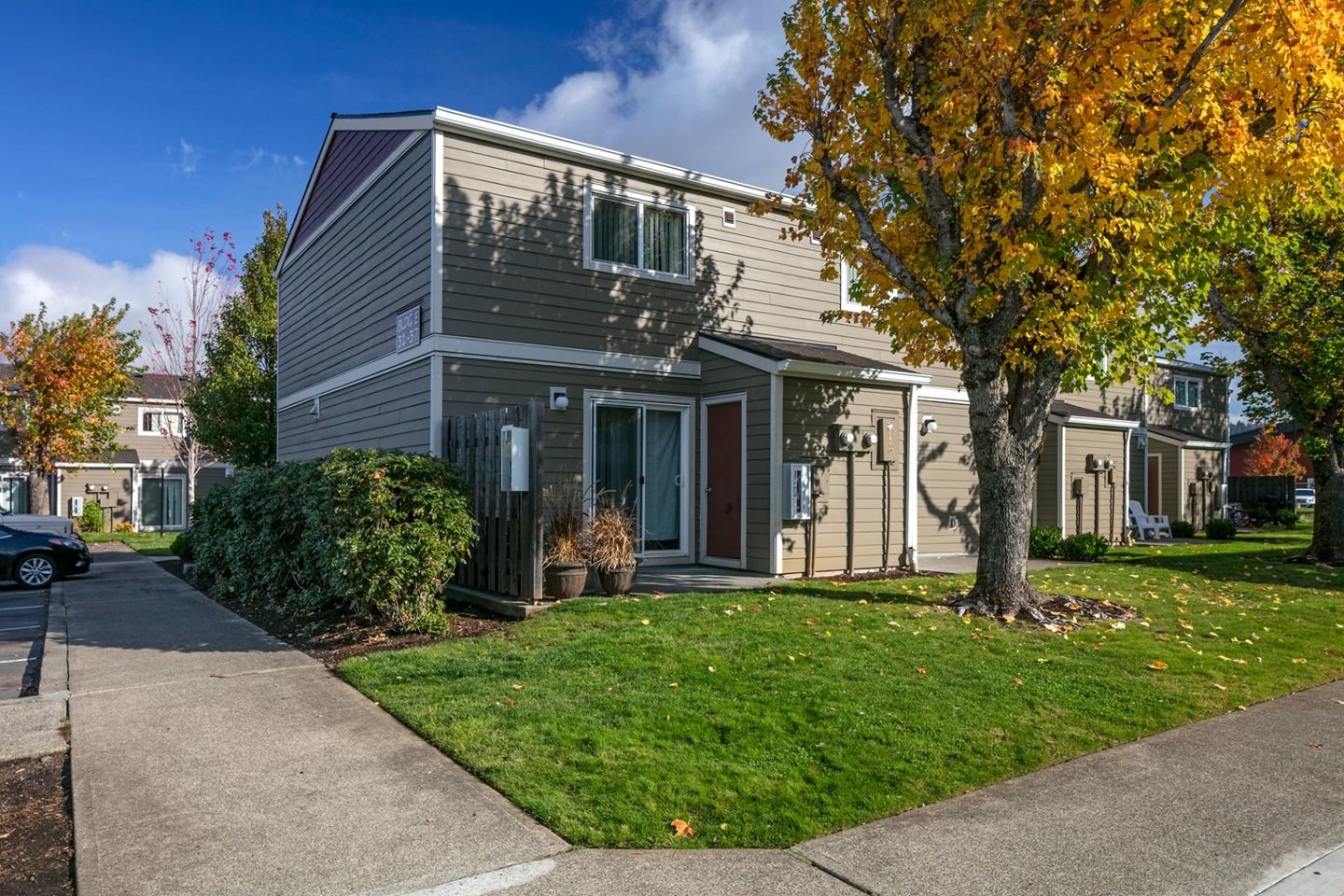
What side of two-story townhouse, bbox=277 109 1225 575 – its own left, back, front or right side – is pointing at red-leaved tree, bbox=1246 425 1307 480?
left

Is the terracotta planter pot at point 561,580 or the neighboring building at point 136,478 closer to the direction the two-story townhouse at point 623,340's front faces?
the terracotta planter pot

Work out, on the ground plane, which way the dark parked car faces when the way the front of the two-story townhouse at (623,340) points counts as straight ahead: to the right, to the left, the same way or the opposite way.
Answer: to the left

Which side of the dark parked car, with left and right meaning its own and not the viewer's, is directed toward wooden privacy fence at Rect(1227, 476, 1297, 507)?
front

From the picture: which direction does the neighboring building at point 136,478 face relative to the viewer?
toward the camera

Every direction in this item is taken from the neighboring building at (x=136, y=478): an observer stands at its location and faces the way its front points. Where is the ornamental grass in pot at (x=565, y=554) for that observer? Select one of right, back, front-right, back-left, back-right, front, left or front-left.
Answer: front

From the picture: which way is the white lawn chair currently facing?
to the viewer's right

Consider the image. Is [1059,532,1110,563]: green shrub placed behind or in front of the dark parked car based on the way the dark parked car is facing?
in front

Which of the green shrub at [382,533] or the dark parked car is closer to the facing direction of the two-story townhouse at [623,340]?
the green shrub

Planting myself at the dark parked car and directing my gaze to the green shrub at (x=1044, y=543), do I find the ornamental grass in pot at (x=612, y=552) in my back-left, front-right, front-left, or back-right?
front-right

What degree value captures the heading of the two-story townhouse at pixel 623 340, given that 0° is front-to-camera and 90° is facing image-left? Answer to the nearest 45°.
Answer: approximately 315°

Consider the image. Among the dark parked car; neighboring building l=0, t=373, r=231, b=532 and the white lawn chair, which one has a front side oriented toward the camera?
the neighboring building

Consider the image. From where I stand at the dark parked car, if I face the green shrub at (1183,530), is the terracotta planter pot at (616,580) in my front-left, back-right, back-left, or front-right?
front-right

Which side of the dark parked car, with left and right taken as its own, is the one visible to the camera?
right

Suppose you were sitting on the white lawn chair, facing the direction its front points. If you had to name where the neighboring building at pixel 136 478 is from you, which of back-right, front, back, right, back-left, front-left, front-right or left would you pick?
back

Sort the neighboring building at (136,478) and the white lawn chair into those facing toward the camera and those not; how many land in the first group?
1
